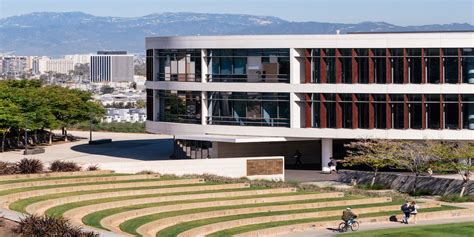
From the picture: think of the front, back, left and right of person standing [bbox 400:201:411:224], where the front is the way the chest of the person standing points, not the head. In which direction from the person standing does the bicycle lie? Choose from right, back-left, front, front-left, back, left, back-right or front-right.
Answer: back-right

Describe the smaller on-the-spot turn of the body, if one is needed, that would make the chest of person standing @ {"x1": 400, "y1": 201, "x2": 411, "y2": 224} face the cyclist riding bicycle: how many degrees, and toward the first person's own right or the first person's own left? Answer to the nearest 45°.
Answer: approximately 135° to the first person's own right
